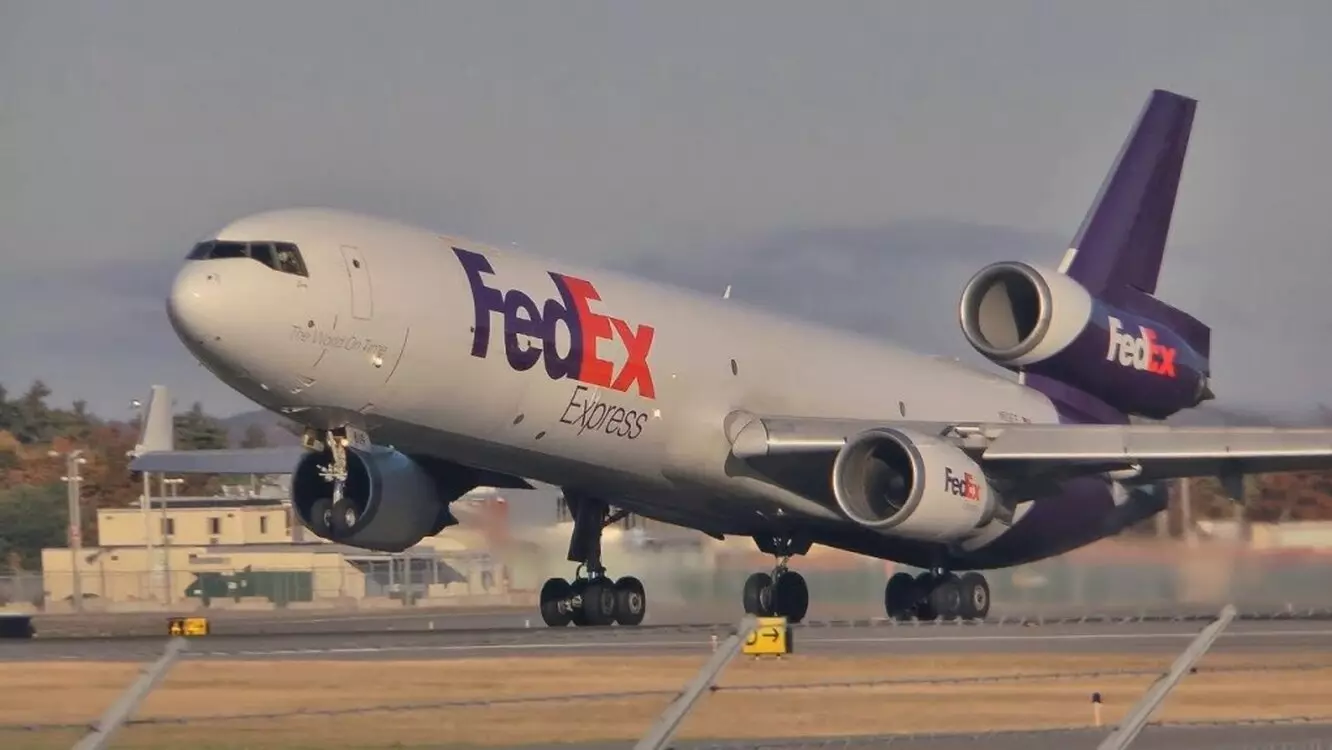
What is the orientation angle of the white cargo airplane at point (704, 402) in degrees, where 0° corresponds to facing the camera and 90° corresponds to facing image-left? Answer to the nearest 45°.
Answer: approximately 45°

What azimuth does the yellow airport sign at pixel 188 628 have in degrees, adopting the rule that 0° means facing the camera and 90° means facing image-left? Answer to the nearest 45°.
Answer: approximately 0°

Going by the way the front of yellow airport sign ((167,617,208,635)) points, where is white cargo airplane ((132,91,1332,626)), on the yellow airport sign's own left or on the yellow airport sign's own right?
on the yellow airport sign's own left
